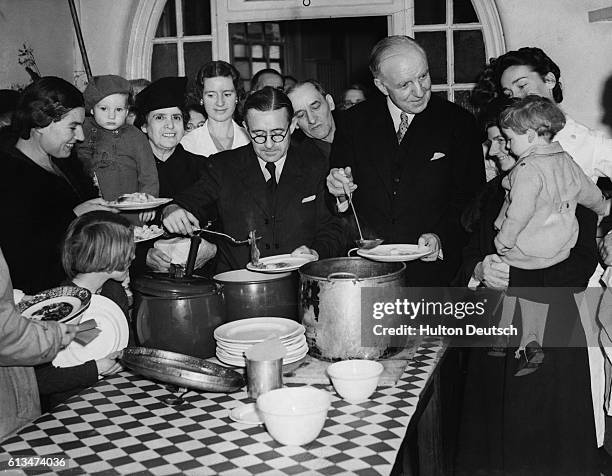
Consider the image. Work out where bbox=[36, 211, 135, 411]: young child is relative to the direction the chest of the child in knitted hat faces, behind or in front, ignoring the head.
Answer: in front

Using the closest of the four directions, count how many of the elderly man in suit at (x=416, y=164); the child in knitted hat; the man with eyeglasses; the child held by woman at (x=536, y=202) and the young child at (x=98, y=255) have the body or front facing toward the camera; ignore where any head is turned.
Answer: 3

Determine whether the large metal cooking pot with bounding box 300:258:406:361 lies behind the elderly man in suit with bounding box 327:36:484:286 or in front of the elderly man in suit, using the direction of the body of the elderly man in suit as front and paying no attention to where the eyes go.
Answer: in front

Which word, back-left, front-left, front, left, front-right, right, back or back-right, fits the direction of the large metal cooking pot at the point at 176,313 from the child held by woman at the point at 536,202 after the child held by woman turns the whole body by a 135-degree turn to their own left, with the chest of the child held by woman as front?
front-right

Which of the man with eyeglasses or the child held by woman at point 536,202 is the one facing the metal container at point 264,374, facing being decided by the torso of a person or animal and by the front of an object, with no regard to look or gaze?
the man with eyeglasses

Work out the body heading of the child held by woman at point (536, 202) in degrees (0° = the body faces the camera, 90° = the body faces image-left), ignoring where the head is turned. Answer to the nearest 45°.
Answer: approximately 135°

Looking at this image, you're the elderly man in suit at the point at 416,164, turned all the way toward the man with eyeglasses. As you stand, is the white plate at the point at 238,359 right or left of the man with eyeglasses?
left

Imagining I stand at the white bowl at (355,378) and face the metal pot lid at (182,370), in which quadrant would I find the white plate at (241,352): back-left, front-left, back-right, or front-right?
front-right

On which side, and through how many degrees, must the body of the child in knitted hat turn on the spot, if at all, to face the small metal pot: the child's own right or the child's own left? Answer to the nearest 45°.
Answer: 0° — they already face it

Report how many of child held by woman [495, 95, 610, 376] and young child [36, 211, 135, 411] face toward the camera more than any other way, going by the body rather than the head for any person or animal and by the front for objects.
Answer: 0

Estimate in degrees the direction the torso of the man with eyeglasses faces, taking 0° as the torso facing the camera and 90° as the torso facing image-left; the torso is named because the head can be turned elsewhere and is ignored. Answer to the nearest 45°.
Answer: approximately 0°

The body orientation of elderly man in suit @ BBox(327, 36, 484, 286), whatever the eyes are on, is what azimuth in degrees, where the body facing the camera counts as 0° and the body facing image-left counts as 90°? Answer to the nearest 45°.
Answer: approximately 0°

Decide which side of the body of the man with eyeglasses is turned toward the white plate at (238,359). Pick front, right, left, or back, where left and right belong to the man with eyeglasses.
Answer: front

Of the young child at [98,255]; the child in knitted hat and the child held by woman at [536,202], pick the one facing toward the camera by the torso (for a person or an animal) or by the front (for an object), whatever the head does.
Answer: the child in knitted hat

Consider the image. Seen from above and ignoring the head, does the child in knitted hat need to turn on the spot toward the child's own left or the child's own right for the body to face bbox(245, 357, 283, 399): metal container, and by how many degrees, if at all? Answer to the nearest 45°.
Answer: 0° — they already face it

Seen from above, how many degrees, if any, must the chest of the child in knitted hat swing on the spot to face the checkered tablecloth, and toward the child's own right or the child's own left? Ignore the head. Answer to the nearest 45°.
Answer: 0° — they already face it

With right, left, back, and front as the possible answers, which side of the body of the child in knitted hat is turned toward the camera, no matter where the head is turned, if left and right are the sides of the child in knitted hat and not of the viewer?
front

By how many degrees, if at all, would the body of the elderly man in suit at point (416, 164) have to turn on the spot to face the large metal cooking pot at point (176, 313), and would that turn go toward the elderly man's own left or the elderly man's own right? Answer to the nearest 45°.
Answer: approximately 45° to the elderly man's own right
